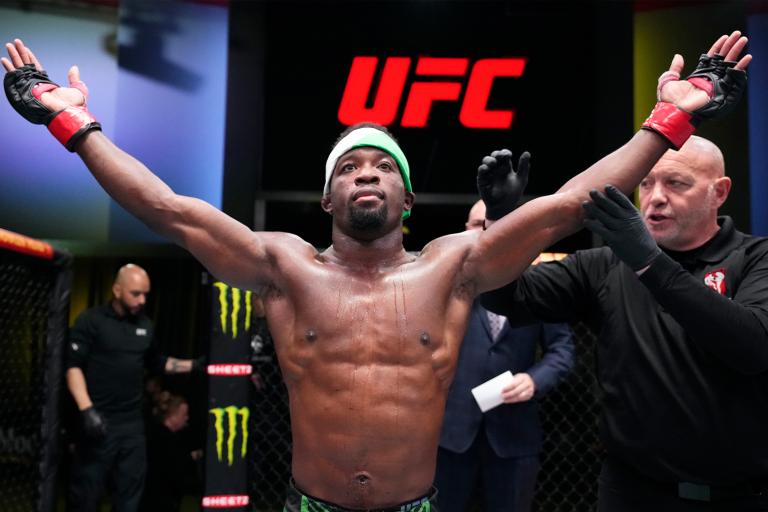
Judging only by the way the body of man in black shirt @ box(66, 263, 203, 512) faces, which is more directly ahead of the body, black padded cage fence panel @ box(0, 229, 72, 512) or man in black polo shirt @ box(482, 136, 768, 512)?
the man in black polo shirt

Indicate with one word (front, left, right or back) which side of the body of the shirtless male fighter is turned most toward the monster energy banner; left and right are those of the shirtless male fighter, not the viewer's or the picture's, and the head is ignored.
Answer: back

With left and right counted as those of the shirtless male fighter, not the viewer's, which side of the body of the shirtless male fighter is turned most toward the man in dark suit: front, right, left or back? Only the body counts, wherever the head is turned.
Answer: back

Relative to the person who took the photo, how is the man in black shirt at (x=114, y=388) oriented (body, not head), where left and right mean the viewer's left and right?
facing the viewer and to the right of the viewer

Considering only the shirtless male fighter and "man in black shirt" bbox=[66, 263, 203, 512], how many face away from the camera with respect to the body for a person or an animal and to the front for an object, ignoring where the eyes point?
0

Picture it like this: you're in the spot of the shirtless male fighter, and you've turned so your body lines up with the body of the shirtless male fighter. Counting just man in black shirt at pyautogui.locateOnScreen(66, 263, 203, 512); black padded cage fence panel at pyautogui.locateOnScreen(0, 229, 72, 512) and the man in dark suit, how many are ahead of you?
0

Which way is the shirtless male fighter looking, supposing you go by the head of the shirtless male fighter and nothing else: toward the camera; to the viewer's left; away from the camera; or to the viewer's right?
toward the camera

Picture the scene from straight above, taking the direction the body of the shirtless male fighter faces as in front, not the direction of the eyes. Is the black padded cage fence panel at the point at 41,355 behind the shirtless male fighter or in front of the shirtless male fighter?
behind

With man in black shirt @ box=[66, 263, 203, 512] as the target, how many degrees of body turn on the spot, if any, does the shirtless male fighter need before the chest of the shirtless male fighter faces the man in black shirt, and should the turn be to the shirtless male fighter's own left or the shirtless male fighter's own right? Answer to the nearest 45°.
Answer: approximately 135° to the shirtless male fighter's own right

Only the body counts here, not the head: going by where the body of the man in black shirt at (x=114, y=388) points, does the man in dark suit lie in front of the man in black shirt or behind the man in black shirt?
in front

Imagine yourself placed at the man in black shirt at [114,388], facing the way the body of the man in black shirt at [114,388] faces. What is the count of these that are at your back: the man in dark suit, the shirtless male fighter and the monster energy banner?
0

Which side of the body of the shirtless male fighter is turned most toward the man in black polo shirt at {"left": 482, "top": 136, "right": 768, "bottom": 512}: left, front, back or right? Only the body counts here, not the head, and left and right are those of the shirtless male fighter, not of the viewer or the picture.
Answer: left

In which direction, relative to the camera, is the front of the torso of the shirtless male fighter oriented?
toward the camera

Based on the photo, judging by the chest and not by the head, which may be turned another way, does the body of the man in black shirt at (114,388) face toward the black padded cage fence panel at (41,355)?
no

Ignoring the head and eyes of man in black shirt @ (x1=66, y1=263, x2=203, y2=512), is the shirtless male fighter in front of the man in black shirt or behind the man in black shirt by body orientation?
in front

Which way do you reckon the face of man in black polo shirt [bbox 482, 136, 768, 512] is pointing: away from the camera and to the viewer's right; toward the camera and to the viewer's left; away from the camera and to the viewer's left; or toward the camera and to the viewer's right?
toward the camera and to the viewer's left

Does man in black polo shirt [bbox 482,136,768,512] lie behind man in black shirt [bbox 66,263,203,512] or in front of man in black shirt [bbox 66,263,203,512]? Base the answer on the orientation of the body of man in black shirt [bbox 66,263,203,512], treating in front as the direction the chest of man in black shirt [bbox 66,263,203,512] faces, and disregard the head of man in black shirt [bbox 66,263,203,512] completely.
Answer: in front
